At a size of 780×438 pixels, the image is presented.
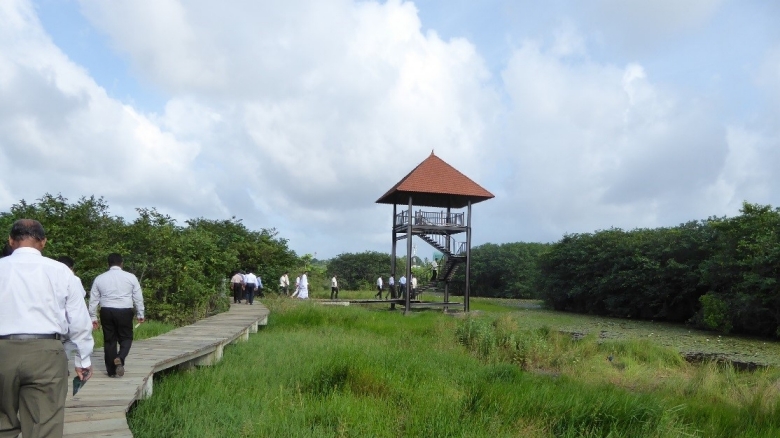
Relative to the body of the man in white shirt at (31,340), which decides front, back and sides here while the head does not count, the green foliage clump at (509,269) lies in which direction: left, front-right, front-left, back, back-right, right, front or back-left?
front-right

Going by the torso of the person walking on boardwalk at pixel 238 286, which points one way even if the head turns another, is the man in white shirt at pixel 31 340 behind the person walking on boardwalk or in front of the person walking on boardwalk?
behind

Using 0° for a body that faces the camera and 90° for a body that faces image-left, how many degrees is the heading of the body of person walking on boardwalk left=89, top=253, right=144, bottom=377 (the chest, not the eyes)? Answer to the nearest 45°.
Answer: approximately 180°

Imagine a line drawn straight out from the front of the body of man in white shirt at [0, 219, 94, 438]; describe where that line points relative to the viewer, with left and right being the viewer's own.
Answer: facing away from the viewer

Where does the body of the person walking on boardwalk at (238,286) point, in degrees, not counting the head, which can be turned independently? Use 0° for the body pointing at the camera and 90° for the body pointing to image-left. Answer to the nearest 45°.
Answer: approximately 180°

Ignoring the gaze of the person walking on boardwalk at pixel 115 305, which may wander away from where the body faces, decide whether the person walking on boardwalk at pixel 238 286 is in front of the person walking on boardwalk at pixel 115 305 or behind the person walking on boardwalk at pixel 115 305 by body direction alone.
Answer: in front

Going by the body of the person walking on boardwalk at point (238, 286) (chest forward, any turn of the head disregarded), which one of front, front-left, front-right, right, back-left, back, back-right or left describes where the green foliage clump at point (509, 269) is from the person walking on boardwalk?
front-right

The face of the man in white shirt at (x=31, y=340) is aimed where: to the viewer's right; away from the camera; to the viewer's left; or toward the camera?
away from the camera

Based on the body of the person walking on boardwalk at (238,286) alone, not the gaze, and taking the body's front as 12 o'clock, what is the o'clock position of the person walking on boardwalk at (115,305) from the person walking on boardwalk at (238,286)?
the person walking on boardwalk at (115,305) is roughly at 6 o'clock from the person walking on boardwalk at (238,286).

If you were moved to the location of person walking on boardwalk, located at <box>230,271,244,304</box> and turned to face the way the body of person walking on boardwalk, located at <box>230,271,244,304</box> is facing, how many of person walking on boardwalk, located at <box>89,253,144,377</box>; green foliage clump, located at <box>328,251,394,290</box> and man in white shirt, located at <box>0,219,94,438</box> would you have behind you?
2
